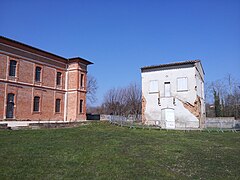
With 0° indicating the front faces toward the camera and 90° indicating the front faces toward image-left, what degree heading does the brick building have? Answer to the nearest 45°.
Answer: approximately 315°

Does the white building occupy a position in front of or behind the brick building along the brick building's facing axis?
in front
